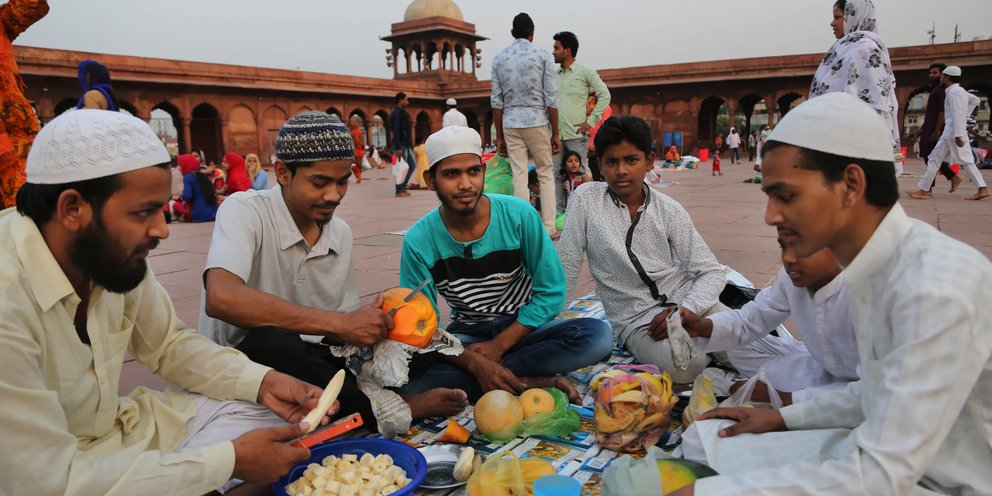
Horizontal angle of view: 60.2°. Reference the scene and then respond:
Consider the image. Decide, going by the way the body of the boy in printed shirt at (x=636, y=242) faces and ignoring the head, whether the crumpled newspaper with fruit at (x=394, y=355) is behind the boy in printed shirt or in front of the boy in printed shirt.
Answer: in front

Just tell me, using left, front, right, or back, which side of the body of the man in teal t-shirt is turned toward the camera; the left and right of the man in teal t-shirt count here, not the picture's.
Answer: front

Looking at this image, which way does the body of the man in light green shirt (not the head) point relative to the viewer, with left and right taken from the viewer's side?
facing the viewer and to the left of the viewer

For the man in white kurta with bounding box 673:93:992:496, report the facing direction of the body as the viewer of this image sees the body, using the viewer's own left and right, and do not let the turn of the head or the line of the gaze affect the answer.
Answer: facing to the left of the viewer

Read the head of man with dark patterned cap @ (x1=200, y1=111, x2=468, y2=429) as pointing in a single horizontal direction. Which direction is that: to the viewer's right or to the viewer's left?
to the viewer's right

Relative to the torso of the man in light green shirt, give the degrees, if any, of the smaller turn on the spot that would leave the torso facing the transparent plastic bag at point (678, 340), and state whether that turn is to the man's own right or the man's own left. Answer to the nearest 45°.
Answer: approximately 45° to the man's own left

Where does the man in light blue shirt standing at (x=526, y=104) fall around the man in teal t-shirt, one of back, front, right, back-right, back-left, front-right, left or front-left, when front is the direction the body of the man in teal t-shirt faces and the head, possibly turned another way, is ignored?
back

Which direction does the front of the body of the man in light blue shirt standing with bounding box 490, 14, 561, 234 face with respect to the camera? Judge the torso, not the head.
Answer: away from the camera

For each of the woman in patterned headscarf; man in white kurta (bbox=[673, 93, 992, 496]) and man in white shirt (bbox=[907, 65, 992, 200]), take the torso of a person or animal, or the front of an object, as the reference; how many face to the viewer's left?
3

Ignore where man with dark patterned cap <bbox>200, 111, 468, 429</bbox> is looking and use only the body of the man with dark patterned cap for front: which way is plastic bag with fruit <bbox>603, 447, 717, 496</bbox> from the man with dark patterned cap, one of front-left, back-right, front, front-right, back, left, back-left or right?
front

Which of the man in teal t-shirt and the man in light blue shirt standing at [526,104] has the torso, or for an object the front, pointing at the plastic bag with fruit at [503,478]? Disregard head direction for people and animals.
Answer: the man in teal t-shirt

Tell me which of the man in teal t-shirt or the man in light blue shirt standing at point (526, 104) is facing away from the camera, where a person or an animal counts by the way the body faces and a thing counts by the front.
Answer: the man in light blue shirt standing

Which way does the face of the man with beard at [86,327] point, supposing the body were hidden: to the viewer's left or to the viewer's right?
to the viewer's right

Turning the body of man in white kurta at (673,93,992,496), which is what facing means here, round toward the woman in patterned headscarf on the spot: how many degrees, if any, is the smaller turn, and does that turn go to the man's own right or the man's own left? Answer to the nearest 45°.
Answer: approximately 90° to the man's own right

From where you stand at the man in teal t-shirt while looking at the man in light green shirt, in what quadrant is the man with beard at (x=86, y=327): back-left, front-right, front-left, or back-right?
back-left

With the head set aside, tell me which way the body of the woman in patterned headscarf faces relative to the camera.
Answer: to the viewer's left

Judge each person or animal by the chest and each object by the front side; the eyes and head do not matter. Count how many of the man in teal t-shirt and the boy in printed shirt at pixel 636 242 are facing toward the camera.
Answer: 2

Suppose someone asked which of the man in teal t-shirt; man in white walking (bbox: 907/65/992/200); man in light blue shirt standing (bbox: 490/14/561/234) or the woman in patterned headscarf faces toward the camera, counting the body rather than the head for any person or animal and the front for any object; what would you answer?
the man in teal t-shirt
